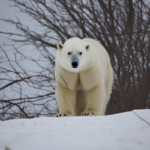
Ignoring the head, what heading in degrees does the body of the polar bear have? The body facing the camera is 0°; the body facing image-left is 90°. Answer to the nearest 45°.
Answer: approximately 0°
